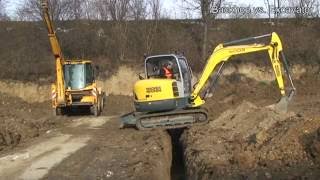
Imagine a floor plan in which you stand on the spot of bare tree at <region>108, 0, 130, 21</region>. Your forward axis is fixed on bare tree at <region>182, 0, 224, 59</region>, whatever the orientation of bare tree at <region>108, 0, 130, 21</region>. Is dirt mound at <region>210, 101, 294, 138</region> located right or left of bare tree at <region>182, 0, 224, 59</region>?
right

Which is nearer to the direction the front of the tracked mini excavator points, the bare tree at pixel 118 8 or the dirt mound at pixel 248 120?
the dirt mound

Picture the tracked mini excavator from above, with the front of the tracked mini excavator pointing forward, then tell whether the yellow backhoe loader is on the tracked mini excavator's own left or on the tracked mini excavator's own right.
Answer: on the tracked mini excavator's own left

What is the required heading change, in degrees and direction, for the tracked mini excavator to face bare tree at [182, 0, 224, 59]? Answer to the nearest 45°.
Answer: approximately 90° to its left

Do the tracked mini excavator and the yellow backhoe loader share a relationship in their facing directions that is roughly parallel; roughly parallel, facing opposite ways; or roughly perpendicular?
roughly perpendicular

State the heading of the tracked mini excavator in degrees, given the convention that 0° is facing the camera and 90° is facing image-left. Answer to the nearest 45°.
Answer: approximately 270°

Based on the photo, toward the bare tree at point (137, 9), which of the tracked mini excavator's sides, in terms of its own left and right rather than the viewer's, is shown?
left

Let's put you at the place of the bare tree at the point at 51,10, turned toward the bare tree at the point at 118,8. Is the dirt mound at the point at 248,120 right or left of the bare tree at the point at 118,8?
right

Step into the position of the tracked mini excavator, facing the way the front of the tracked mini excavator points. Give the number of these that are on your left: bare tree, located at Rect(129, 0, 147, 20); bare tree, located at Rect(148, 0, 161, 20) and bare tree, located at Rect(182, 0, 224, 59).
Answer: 3
